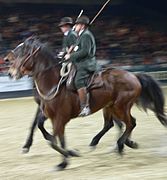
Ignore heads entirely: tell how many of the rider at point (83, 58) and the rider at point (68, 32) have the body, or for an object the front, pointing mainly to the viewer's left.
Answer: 2

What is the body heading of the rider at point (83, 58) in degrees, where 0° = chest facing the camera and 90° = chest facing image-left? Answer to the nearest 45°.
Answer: approximately 90°

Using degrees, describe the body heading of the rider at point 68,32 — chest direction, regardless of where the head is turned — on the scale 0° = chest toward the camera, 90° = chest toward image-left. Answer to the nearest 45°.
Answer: approximately 90°
